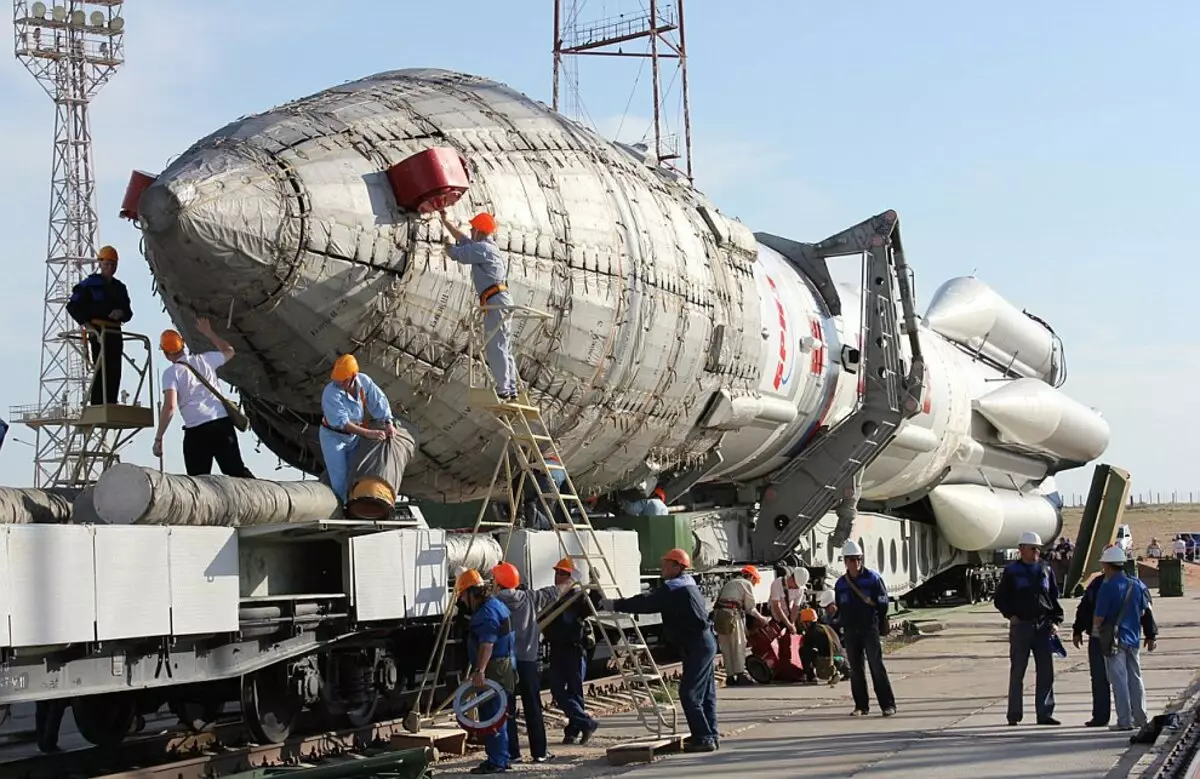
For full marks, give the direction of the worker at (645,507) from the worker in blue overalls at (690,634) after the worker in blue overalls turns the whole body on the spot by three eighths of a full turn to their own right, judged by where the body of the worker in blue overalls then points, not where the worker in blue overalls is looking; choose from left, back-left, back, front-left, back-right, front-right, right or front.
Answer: front-left

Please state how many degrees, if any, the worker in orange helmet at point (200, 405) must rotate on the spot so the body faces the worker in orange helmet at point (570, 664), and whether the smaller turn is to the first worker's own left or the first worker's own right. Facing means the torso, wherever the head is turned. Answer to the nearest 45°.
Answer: approximately 90° to the first worker's own right

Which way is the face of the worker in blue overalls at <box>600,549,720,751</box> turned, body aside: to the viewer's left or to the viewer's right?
to the viewer's left

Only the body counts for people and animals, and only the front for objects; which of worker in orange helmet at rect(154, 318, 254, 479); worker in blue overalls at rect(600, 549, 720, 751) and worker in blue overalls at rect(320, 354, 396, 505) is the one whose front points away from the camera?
the worker in orange helmet

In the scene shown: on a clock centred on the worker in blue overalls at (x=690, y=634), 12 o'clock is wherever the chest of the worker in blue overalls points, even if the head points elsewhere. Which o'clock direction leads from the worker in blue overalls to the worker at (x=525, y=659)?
The worker is roughly at 12 o'clock from the worker in blue overalls.

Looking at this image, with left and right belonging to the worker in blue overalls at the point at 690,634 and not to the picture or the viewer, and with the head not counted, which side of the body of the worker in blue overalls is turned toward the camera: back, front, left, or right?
left

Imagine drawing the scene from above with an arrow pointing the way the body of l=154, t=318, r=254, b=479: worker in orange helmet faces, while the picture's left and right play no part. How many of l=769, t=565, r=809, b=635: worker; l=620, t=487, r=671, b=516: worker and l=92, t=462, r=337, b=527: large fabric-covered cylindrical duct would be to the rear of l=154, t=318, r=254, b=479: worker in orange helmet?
1

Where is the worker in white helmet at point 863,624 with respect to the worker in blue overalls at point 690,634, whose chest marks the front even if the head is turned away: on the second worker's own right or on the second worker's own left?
on the second worker's own right

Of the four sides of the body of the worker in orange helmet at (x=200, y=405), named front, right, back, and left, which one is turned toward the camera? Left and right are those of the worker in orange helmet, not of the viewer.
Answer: back

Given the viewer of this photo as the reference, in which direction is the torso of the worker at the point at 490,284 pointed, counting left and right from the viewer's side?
facing away from the viewer and to the left of the viewer
